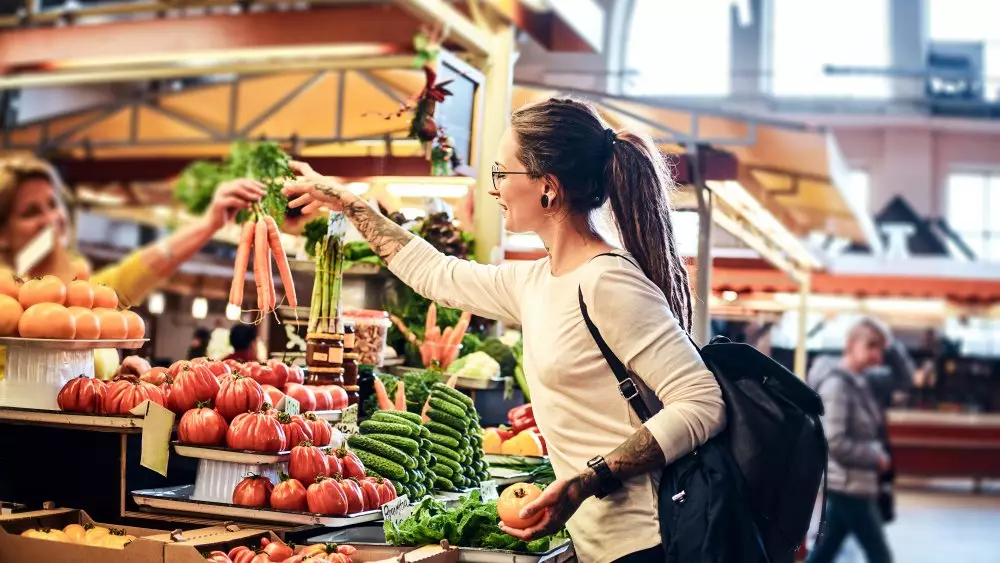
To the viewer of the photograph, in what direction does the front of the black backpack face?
facing to the right of the viewer

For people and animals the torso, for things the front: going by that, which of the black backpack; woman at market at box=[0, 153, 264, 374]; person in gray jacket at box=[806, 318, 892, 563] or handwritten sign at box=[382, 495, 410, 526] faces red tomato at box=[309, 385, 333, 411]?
the woman at market

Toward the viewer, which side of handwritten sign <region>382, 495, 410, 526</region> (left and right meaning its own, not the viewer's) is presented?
front

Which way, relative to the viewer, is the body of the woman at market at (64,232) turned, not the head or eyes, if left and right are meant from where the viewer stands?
facing the viewer and to the right of the viewer

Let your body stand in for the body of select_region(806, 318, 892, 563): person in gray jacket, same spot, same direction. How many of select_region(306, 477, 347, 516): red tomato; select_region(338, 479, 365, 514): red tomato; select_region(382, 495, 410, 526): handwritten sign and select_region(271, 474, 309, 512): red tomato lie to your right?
4

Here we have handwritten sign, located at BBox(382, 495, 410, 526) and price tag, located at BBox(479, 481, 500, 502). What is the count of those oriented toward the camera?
2

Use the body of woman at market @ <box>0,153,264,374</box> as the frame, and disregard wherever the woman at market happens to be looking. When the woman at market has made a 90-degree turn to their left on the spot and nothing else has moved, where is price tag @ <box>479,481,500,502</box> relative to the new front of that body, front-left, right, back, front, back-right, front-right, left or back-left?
right

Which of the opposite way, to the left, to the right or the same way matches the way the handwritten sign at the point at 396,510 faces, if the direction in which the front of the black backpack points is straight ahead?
to the right

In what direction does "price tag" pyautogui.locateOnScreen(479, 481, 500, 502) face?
toward the camera

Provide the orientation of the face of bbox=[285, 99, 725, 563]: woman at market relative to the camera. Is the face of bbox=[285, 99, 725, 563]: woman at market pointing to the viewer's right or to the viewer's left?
to the viewer's left

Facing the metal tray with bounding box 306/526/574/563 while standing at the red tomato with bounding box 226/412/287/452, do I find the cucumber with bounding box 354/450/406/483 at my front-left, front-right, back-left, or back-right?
front-left

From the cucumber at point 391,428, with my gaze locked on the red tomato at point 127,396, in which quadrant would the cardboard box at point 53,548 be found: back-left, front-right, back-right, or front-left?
front-left

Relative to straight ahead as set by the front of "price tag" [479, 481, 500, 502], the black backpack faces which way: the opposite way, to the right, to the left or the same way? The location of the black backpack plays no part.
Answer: to the left

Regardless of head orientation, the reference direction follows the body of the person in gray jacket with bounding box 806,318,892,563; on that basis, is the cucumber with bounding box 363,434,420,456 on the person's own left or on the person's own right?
on the person's own right
